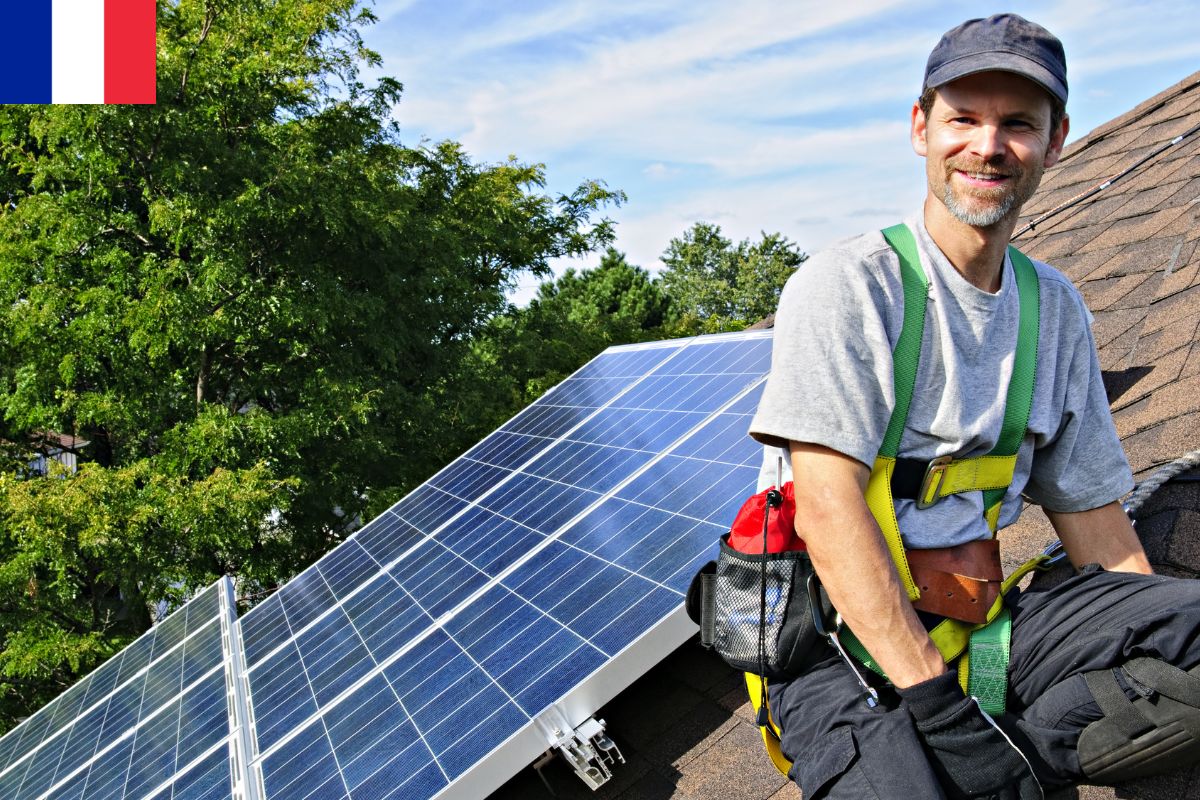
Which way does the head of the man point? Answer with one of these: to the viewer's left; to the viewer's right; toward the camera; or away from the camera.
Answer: toward the camera

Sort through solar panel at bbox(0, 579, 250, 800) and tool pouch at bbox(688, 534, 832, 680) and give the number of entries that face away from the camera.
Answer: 0

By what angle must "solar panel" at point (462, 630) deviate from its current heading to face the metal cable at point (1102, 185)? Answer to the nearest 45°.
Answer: approximately 135° to its left

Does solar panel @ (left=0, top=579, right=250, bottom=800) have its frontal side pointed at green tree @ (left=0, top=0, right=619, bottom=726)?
no

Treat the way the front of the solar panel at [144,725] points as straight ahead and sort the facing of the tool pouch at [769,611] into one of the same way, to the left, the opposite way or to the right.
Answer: the same way

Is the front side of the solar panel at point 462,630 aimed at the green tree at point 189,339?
no

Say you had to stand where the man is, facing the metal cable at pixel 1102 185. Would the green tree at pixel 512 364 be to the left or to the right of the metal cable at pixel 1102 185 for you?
left

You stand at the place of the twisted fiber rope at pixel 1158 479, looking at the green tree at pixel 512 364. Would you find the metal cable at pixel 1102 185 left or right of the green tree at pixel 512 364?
right

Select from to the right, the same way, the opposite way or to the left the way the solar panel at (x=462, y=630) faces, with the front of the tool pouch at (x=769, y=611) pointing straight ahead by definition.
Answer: the same way

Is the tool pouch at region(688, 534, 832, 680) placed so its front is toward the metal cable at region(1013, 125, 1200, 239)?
no

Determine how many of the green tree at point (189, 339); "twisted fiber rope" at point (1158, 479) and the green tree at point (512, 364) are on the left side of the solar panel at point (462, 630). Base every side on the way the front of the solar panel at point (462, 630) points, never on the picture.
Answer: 1

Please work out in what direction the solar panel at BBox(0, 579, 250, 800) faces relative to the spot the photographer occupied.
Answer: facing the viewer and to the left of the viewer

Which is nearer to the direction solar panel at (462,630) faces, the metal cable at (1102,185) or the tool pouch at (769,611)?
the tool pouch

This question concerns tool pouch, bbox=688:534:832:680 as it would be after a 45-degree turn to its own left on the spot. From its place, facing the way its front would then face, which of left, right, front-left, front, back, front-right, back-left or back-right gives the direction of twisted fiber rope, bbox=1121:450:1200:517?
left
